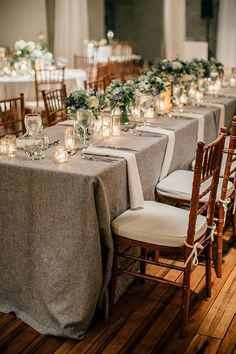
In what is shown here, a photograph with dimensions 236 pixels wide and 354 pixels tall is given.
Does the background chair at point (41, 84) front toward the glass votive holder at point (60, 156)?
no

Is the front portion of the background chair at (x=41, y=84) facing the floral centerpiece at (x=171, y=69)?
no

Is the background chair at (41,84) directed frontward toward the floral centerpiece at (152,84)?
no

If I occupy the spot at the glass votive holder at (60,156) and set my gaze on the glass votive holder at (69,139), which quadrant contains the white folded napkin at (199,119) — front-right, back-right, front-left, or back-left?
front-right

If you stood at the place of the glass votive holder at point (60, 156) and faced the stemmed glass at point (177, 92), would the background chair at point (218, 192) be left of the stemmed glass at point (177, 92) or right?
right
